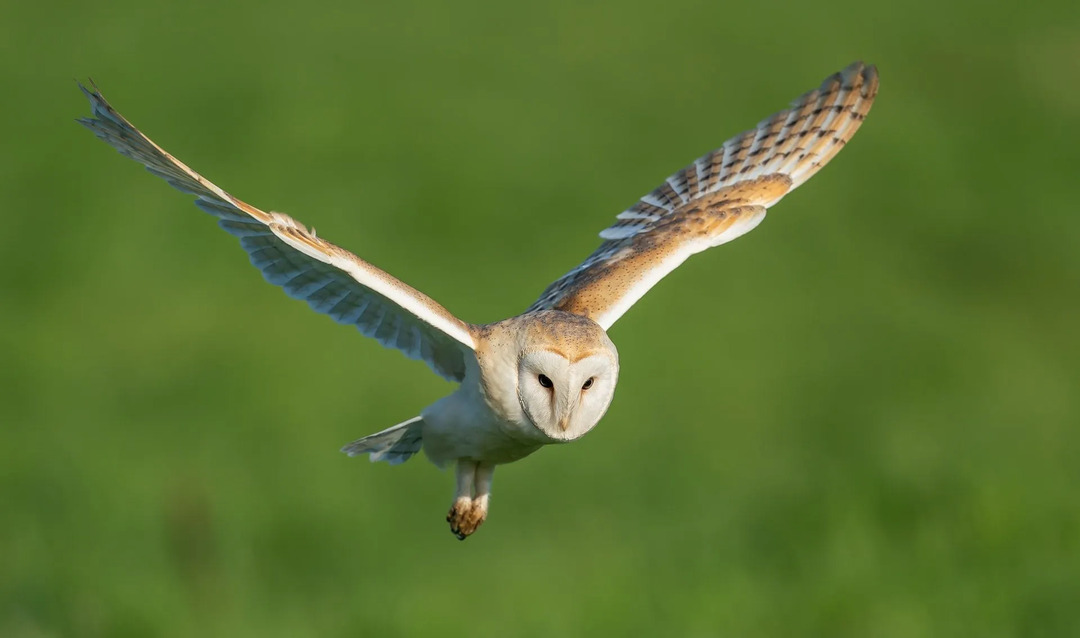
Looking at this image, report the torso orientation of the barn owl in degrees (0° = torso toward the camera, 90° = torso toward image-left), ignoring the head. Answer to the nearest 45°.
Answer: approximately 315°
